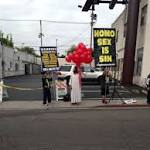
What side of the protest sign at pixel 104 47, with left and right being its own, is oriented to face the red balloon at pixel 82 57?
right

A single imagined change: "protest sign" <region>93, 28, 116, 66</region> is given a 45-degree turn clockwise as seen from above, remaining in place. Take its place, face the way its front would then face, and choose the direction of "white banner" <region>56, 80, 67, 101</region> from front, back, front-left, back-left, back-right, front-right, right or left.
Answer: front-right

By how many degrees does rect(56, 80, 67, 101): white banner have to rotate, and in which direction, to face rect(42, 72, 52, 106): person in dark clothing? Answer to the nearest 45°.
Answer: approximately 45° to its right

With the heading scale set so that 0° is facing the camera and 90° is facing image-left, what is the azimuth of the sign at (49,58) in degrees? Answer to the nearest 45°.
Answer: approximately 0°

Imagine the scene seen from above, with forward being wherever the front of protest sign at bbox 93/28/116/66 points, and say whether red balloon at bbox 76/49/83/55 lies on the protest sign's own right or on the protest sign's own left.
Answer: on the protest sign's own right

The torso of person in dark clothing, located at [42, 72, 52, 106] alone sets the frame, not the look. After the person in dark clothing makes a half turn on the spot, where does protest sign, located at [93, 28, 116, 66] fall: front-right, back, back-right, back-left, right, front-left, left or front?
right

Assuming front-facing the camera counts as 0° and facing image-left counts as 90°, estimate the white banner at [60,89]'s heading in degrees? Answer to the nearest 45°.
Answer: approximately 0°
